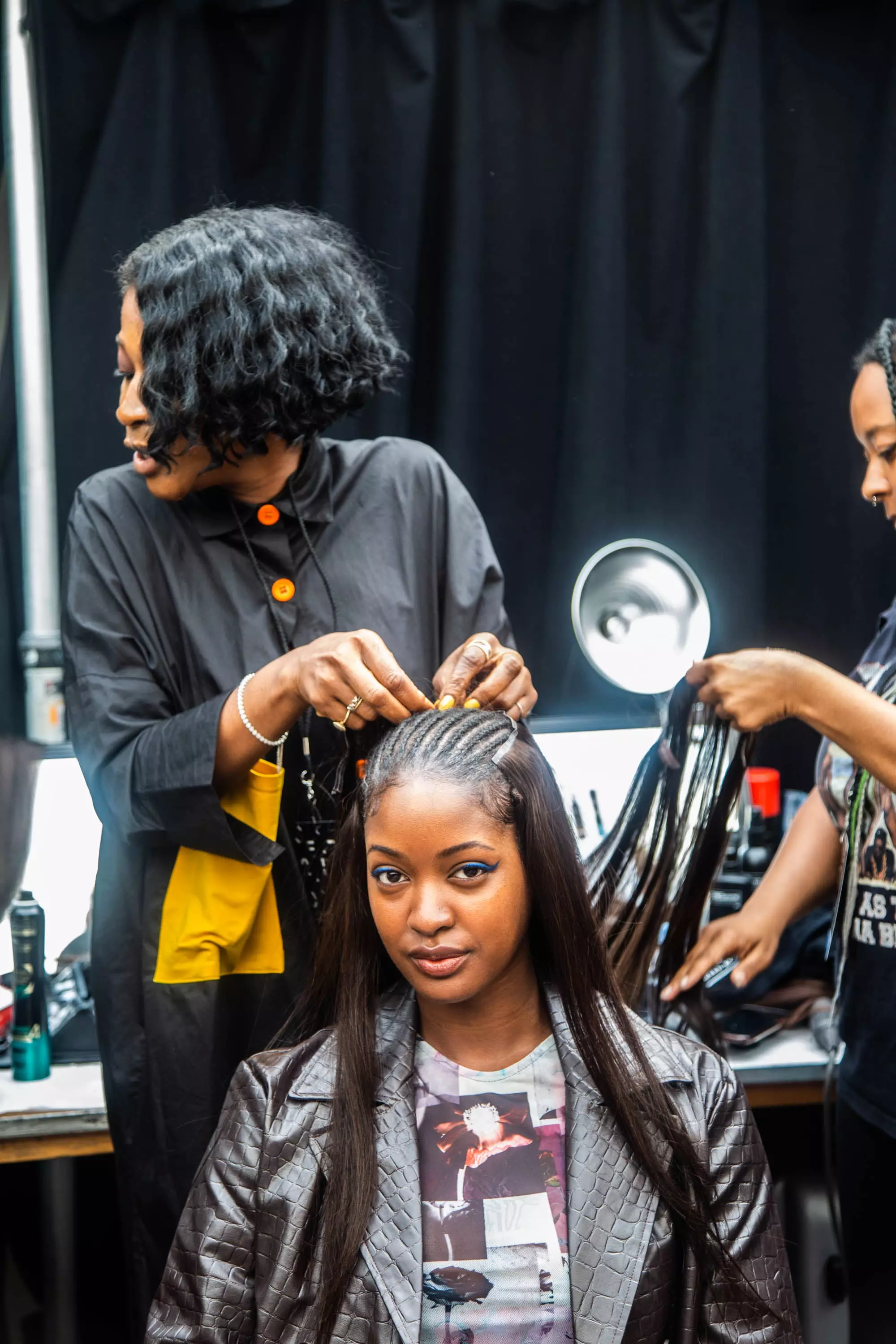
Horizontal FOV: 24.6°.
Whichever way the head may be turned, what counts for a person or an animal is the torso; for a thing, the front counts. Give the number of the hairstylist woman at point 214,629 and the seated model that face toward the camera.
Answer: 2

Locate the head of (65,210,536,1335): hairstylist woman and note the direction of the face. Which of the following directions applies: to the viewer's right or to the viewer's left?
to the viewer's left

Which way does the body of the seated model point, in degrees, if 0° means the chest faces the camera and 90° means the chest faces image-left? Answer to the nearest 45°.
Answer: approximately 0°

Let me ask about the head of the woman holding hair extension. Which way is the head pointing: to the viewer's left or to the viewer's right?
to the viewer's left

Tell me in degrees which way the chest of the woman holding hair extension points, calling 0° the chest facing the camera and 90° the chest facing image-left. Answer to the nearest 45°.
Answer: approximately 45°

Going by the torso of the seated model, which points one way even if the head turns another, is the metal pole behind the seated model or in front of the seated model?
behind
